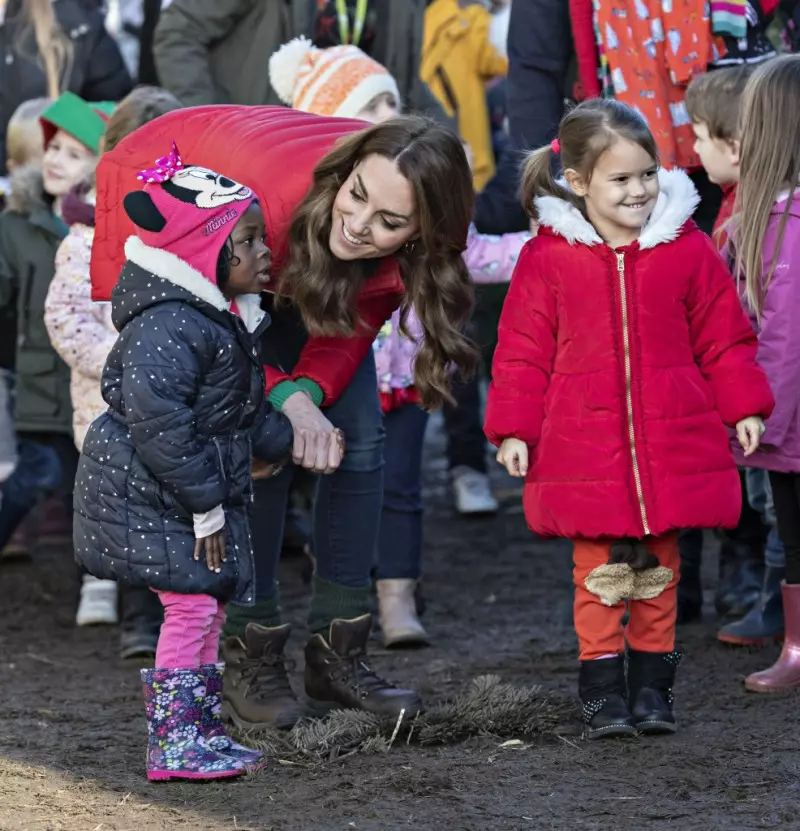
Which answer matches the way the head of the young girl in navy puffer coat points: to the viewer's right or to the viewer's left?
to the viewer's right

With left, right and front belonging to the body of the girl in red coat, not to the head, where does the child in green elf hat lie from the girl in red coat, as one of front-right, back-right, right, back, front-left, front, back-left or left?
back-right

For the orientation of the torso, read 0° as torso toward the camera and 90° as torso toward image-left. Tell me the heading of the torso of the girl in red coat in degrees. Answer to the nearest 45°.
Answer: approximately 0°

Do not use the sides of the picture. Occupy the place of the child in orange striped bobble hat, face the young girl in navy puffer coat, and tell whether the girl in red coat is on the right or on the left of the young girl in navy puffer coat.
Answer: left

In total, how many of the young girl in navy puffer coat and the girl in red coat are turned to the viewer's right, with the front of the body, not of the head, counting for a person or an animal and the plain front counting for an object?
1

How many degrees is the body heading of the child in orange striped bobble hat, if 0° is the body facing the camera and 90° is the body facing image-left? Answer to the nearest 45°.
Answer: approximately 315°

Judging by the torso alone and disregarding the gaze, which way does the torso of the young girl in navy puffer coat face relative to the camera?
to the viewer's right

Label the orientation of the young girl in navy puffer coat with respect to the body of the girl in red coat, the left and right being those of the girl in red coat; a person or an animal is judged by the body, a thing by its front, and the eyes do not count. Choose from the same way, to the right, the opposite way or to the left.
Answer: to the left

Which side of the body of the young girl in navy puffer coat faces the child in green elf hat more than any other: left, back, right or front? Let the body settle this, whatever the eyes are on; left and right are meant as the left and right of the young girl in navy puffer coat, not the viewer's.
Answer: left

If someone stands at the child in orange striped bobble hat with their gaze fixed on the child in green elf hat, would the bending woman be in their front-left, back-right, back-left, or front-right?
back-left
